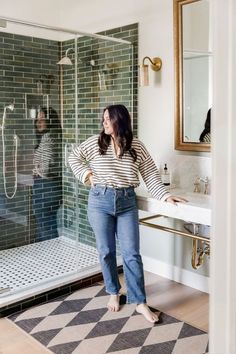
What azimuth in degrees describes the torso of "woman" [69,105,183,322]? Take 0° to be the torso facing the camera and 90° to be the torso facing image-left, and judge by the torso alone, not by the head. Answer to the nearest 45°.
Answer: approximately 0°

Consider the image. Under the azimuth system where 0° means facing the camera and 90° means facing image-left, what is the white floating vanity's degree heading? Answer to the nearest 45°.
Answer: approximately 45°

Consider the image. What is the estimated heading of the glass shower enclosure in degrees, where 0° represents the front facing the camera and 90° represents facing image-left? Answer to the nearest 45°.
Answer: approximately 315°

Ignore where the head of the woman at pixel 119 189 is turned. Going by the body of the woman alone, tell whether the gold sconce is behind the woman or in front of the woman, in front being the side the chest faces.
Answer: behind

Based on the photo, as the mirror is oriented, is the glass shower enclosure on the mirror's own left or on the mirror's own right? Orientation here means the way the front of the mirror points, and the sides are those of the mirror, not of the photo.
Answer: on the mirror's own right

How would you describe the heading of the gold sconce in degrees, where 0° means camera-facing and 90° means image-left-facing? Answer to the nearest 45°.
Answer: approximately 45°
